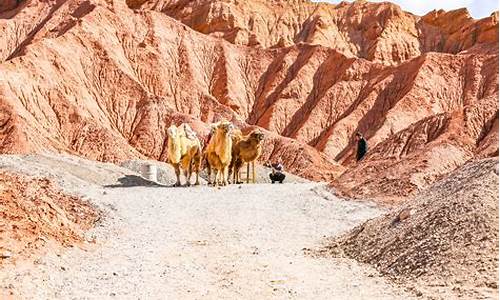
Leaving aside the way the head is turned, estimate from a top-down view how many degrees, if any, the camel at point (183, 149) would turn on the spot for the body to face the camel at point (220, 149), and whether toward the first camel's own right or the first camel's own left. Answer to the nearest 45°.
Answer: approximately 135° to the first camel's own left

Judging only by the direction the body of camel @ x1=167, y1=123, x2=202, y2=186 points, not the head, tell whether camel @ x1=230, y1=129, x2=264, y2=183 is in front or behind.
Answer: behind

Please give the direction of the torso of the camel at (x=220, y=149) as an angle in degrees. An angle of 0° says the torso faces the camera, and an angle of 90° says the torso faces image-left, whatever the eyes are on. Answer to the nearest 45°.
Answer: approximately 315°

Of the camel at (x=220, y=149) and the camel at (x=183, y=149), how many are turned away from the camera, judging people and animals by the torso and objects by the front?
0

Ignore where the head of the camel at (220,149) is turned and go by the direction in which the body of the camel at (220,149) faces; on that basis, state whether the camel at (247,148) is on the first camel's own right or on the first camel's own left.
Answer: on the first camel's own left

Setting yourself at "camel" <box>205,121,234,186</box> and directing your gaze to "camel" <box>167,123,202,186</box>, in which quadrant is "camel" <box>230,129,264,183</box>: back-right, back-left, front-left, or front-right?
back-right

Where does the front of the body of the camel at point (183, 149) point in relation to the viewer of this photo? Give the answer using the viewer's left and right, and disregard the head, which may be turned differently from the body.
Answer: facing the viewer and to the left of the viewer
